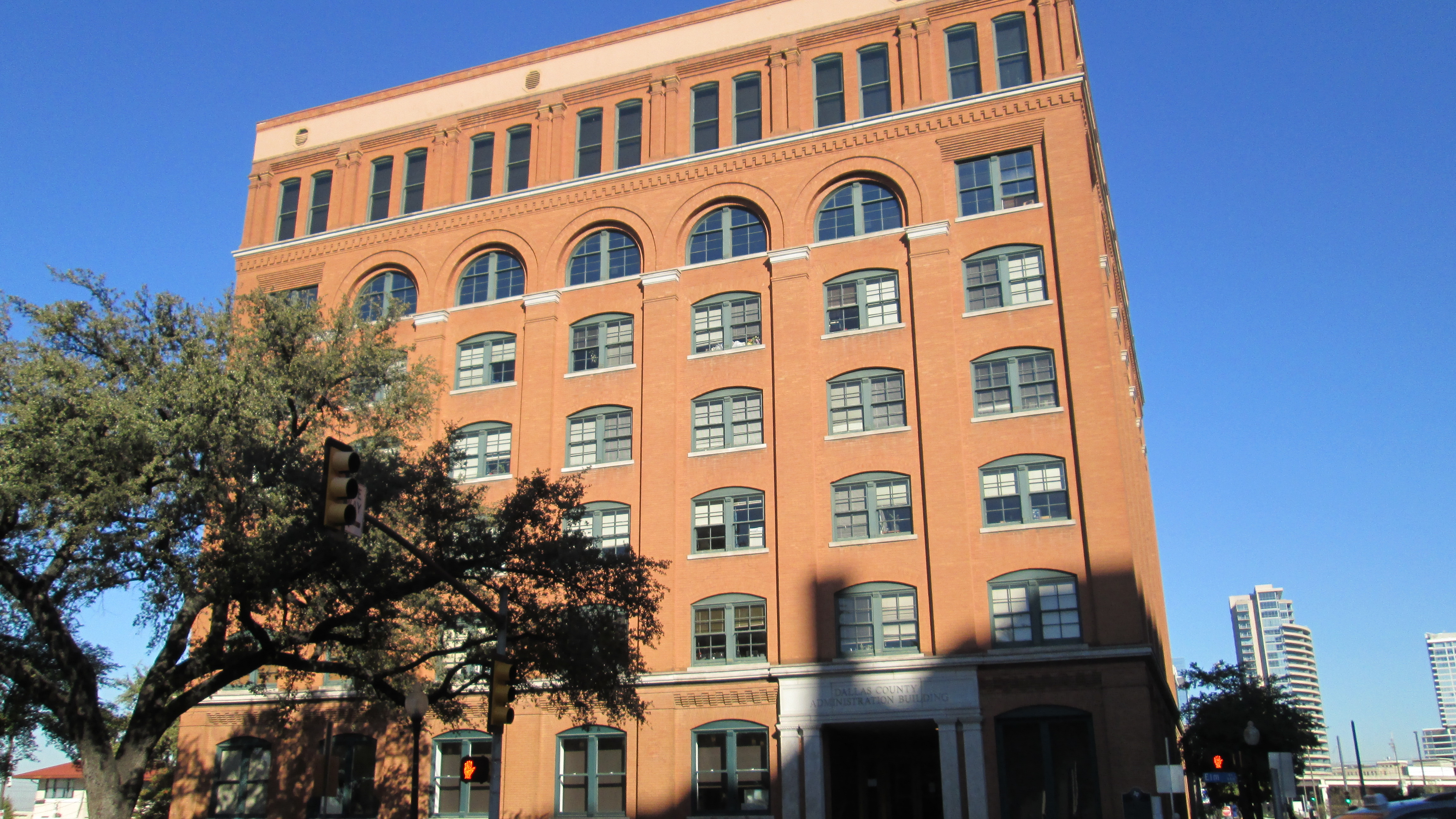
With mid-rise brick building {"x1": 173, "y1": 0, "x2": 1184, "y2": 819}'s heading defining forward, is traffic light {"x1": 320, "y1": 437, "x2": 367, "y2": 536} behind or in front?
in front

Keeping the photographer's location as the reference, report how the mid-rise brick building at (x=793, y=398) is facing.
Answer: facing the viewer and to the left of the viewer

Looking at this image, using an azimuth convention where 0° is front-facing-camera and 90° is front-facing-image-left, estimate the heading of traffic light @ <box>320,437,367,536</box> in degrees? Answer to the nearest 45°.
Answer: approximately 315°
